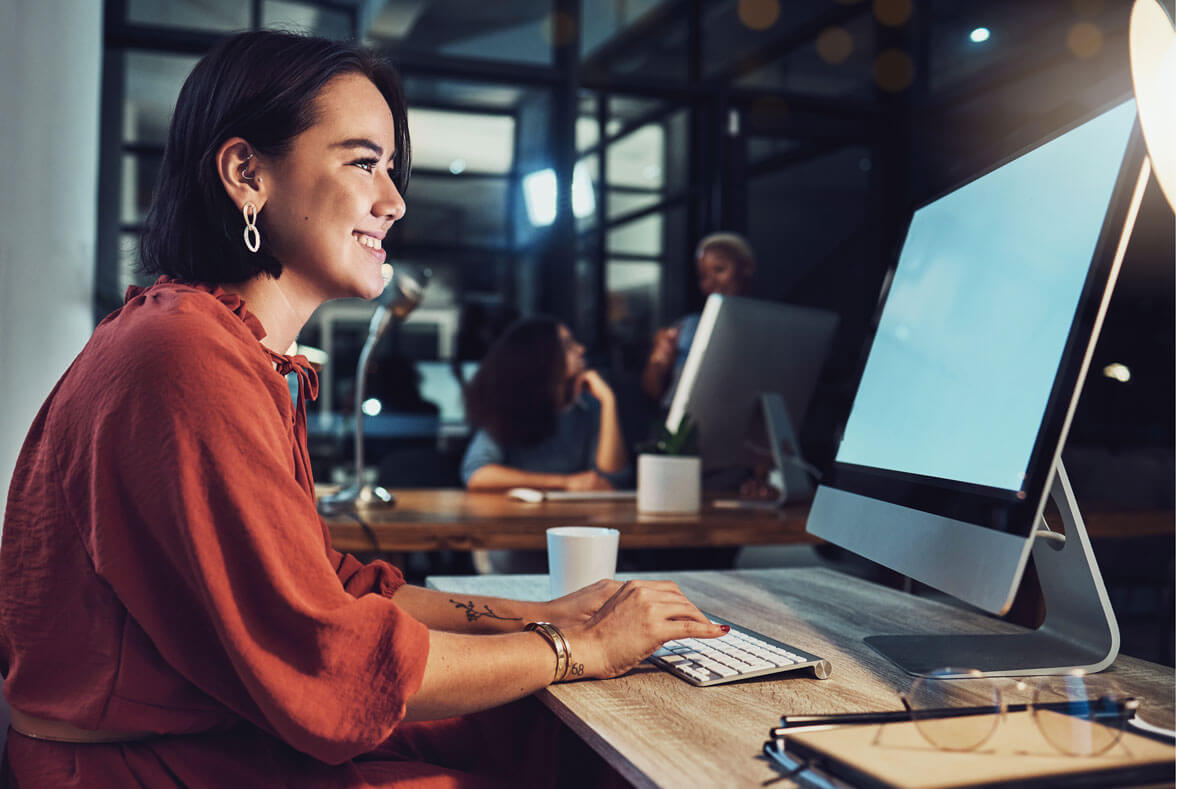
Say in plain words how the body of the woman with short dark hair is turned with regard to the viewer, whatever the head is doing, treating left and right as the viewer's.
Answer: facing to the right of the viewer

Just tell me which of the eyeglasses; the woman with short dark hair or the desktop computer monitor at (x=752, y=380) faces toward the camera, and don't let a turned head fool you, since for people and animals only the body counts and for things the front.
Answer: the eyeglasses

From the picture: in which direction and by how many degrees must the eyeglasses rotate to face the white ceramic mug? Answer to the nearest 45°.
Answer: approximately 135° to its right

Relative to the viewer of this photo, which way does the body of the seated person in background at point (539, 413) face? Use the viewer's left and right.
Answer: facing the viewer and to the right of the viewer

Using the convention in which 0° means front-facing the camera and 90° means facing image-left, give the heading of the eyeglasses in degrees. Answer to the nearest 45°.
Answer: approximately 0°

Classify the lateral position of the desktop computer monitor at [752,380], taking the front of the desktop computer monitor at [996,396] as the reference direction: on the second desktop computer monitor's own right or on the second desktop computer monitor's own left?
on the second desktop computer monitor's own right

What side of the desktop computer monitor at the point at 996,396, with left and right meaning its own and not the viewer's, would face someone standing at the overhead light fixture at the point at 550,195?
right

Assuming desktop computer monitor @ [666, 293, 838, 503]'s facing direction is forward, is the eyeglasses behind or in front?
behind

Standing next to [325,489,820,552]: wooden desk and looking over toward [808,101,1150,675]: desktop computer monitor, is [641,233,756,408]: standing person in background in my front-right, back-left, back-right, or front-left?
back-left

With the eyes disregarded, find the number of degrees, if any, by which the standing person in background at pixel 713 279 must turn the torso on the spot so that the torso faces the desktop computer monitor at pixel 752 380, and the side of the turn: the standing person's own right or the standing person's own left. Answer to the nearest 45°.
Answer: approximately 45° to the standing person's own left

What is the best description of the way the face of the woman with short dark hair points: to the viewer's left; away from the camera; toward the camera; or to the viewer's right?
to the viewer's right

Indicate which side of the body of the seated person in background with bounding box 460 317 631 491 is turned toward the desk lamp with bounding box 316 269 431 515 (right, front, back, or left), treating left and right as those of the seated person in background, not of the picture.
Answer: right

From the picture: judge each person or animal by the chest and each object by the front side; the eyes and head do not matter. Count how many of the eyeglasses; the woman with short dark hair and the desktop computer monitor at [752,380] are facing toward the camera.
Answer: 1

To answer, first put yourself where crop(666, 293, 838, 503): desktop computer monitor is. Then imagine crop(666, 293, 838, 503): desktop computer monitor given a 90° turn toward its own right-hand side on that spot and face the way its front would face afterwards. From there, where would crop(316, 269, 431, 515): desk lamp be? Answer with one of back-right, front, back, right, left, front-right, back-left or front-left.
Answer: back-left

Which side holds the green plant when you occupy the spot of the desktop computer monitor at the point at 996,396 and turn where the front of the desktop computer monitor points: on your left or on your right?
on your right
